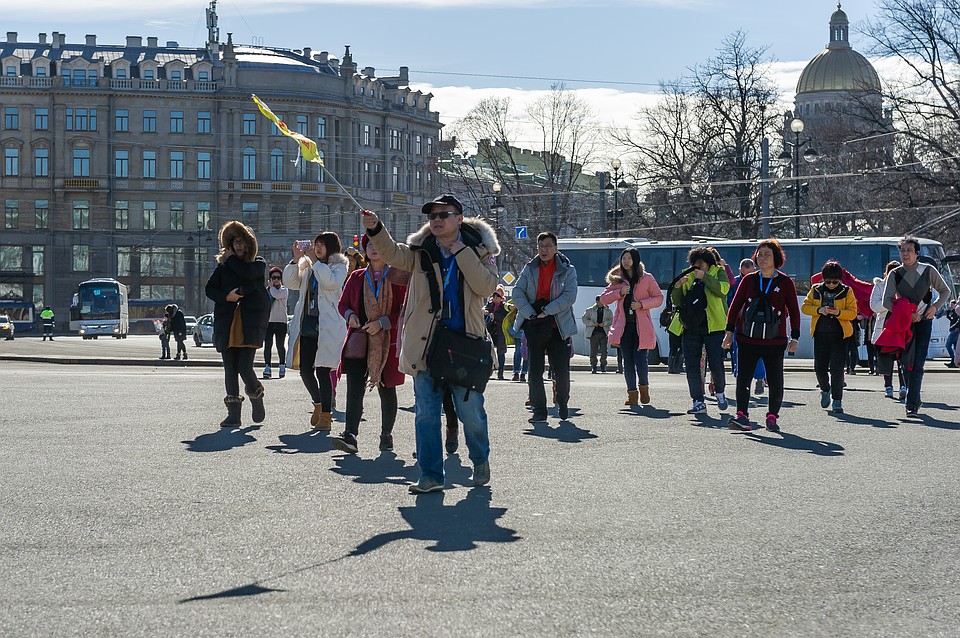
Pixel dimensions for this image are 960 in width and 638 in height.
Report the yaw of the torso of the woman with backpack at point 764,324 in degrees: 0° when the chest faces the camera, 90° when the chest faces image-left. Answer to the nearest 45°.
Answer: approximately 0°

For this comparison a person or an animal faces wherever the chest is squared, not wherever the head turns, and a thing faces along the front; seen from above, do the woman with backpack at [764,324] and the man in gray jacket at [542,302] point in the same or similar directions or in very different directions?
same or similar directions

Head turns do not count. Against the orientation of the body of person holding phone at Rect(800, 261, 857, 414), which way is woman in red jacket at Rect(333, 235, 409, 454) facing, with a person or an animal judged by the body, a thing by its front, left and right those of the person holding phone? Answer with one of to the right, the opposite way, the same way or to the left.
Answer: the same way

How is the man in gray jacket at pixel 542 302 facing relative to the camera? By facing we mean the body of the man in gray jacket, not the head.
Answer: toward the camera

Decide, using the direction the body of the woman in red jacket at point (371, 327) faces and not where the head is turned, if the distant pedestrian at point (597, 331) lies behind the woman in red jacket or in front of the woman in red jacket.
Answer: behind

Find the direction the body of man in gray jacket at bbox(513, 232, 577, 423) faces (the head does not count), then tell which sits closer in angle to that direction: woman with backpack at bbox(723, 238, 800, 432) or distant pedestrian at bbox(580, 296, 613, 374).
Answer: the woman with backpack

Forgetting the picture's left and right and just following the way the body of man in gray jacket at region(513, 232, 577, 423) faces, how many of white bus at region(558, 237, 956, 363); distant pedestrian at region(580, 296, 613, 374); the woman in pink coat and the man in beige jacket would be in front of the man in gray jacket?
1

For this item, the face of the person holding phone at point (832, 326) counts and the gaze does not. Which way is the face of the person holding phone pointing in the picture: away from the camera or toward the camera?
toward the camera

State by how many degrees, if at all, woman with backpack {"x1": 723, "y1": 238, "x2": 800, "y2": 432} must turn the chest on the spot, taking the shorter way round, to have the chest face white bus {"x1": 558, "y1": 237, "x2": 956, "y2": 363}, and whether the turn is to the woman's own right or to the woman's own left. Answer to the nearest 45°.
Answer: approximately 180°

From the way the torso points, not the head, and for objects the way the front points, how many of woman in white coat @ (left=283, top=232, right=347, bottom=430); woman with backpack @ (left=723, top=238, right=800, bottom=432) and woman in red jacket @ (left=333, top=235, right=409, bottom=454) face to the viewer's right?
0

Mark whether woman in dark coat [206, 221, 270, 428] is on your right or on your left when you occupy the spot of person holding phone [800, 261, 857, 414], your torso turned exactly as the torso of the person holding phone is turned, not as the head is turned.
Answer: on your right

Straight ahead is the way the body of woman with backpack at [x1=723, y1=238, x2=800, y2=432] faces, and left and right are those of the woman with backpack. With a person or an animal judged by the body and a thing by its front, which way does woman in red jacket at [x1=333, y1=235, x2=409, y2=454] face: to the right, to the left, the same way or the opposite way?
the same way
